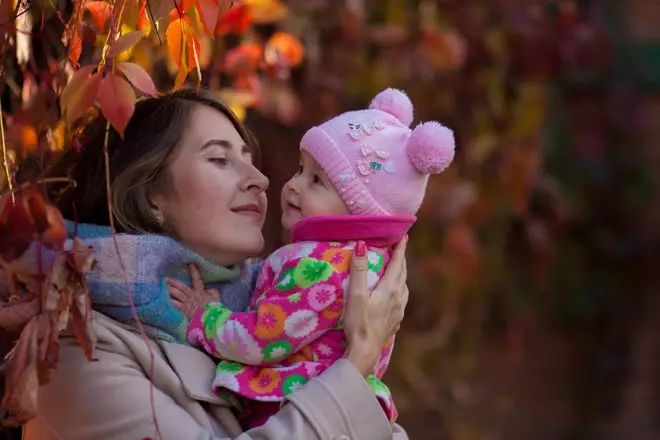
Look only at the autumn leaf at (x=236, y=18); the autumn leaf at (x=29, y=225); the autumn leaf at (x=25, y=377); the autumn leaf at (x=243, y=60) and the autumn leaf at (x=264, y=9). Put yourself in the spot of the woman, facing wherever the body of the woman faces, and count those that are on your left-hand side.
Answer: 3

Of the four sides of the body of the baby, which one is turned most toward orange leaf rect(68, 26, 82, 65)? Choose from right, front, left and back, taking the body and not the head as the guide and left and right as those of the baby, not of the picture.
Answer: front

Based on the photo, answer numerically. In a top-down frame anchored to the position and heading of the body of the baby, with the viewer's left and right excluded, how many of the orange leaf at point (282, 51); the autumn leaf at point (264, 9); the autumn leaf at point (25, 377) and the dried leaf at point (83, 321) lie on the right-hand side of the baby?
2

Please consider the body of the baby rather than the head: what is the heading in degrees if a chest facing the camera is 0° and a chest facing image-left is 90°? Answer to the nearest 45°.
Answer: approximately 90°

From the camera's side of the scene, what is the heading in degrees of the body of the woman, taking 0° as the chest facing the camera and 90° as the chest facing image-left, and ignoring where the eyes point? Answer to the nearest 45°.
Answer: approximately 270°

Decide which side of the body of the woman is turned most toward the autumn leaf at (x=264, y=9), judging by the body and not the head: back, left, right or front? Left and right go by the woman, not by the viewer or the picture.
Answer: left

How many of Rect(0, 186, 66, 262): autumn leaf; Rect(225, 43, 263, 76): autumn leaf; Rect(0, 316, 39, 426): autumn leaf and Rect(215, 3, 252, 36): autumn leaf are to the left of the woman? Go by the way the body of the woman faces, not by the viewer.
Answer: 2

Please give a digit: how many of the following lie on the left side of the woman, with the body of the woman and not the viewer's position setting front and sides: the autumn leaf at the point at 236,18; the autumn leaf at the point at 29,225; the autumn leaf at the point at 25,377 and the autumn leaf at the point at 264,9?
2
